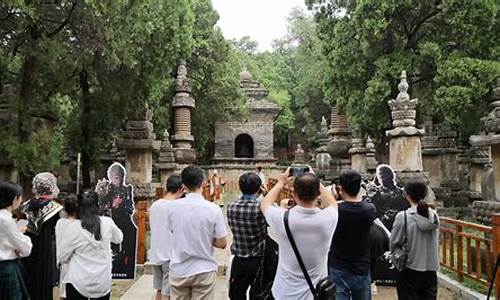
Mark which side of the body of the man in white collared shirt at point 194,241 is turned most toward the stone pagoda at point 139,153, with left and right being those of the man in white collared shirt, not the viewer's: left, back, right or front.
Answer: front

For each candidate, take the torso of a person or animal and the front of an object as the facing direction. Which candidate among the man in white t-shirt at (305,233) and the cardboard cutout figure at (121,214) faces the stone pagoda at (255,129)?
the man in white t-shirt

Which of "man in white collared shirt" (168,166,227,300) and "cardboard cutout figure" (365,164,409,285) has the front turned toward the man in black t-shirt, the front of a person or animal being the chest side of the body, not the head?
the cardboard cutout figure

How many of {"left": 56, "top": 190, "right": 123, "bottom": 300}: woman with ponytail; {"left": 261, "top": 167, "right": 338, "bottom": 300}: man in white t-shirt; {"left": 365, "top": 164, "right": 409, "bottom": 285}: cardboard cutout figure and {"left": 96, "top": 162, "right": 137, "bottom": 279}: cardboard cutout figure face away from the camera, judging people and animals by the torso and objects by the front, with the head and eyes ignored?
2

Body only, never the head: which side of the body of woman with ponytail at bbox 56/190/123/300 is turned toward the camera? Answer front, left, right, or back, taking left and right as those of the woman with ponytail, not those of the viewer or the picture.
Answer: back

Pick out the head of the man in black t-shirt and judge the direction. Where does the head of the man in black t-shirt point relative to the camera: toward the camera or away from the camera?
away from the camera

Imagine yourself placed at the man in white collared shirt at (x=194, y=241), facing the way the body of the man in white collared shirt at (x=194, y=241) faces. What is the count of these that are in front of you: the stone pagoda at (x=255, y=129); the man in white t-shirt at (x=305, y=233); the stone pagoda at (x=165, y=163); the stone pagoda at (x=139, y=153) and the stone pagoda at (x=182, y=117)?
4

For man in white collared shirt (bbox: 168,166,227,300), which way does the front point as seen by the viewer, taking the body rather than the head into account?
away from the camera

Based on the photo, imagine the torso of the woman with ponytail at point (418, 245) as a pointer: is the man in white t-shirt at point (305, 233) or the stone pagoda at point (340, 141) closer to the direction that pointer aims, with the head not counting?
the stone pagoda

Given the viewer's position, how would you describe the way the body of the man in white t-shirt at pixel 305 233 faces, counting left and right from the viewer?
facing away from the viewer

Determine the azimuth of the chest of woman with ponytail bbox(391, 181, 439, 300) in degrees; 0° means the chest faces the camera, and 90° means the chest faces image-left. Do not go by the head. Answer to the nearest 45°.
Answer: approximately 135°

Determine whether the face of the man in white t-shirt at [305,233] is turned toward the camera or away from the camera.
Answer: away from the camera

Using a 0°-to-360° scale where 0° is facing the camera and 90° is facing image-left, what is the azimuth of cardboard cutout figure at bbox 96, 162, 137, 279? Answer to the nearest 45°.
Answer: approximately 0°

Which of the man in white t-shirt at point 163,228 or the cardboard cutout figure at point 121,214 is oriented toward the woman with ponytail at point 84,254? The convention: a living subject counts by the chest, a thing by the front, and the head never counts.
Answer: the cardboard cutout figure
